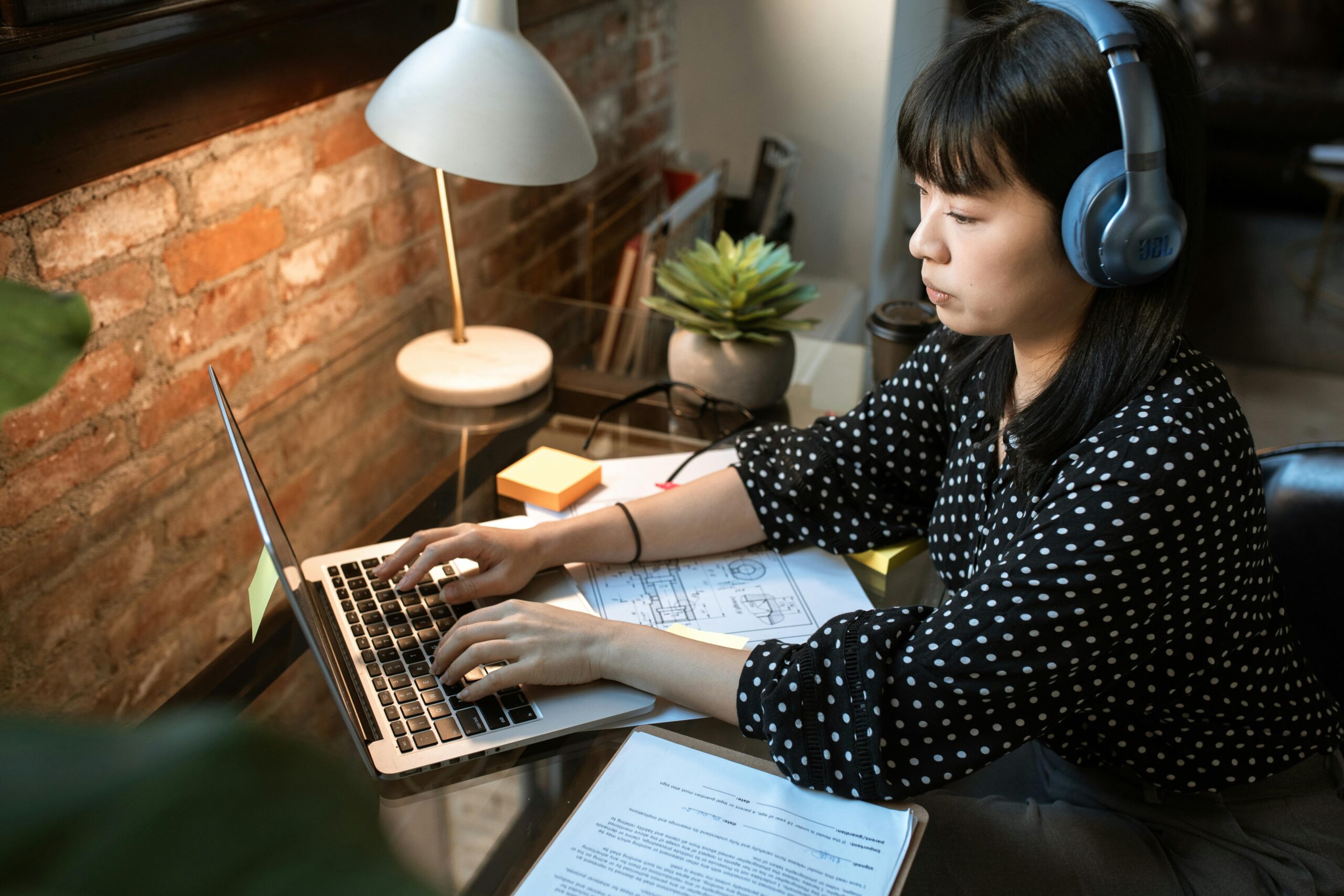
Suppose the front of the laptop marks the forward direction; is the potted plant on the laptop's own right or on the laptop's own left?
on the laptop's own left

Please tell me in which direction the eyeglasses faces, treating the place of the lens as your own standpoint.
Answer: facing away from the viewer and to the right of the viewer

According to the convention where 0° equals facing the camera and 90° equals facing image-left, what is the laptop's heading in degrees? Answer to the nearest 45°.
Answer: approximately 270°

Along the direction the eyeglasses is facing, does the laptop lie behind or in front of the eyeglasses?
behind

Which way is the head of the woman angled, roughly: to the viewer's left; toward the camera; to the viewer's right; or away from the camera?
to the viewer's left
